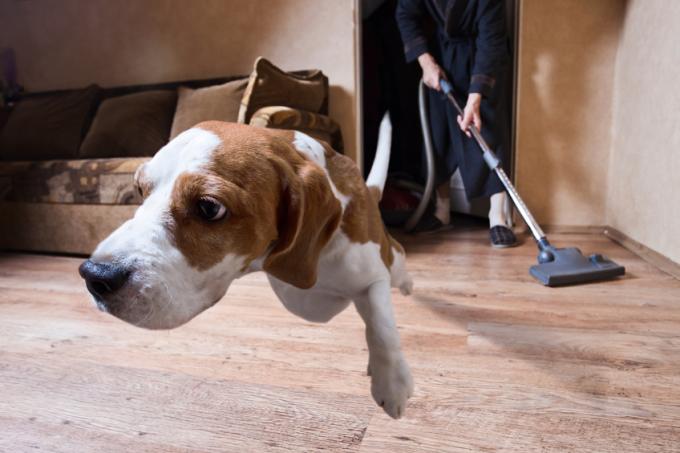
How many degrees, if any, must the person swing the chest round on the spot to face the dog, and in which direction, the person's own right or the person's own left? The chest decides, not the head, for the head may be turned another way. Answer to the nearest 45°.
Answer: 0° — they already face it

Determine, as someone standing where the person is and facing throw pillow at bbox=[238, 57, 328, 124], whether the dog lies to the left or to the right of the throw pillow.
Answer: left

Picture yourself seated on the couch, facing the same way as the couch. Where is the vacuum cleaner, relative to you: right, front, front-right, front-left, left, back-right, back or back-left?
front-left

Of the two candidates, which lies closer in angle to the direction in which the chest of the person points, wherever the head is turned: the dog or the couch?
the dog

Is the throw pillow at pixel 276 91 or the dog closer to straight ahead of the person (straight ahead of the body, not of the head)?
the dog

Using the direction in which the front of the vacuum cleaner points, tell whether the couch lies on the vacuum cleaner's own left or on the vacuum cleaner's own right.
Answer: on the vacuum cleaner's own right

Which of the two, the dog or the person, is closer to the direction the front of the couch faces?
the dog

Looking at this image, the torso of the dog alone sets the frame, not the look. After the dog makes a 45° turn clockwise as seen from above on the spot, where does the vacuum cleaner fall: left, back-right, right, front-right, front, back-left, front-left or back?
back-right

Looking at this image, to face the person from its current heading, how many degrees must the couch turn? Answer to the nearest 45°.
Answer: approximately 90° to its left
